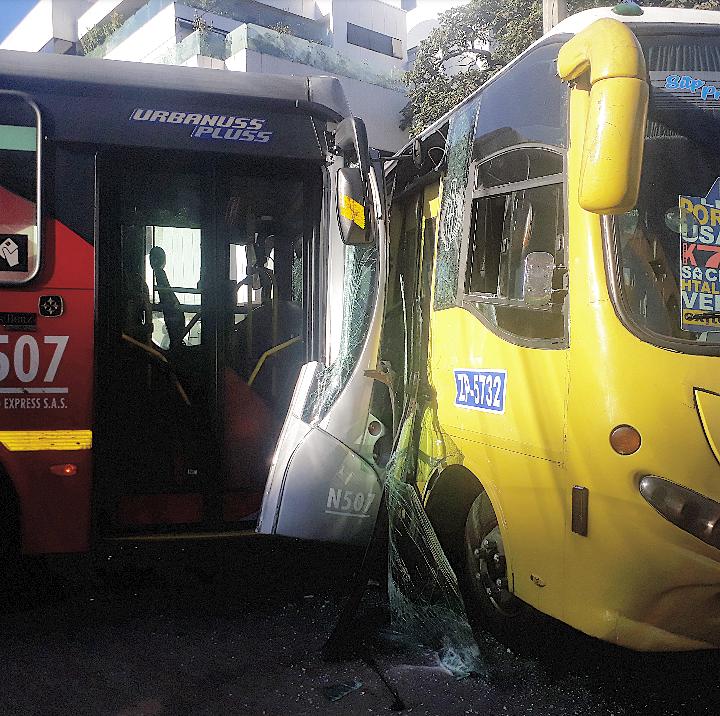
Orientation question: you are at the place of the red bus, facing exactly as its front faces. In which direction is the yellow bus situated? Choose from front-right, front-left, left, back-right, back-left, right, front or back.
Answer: front-right

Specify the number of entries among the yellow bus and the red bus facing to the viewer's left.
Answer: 0

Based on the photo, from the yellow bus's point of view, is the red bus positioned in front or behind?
behind

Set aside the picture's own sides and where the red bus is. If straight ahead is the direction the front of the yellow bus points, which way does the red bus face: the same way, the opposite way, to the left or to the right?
to the left

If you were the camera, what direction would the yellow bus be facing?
facing the viewer and to the right of the viewer

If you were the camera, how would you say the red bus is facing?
facing to the right of the viewer
